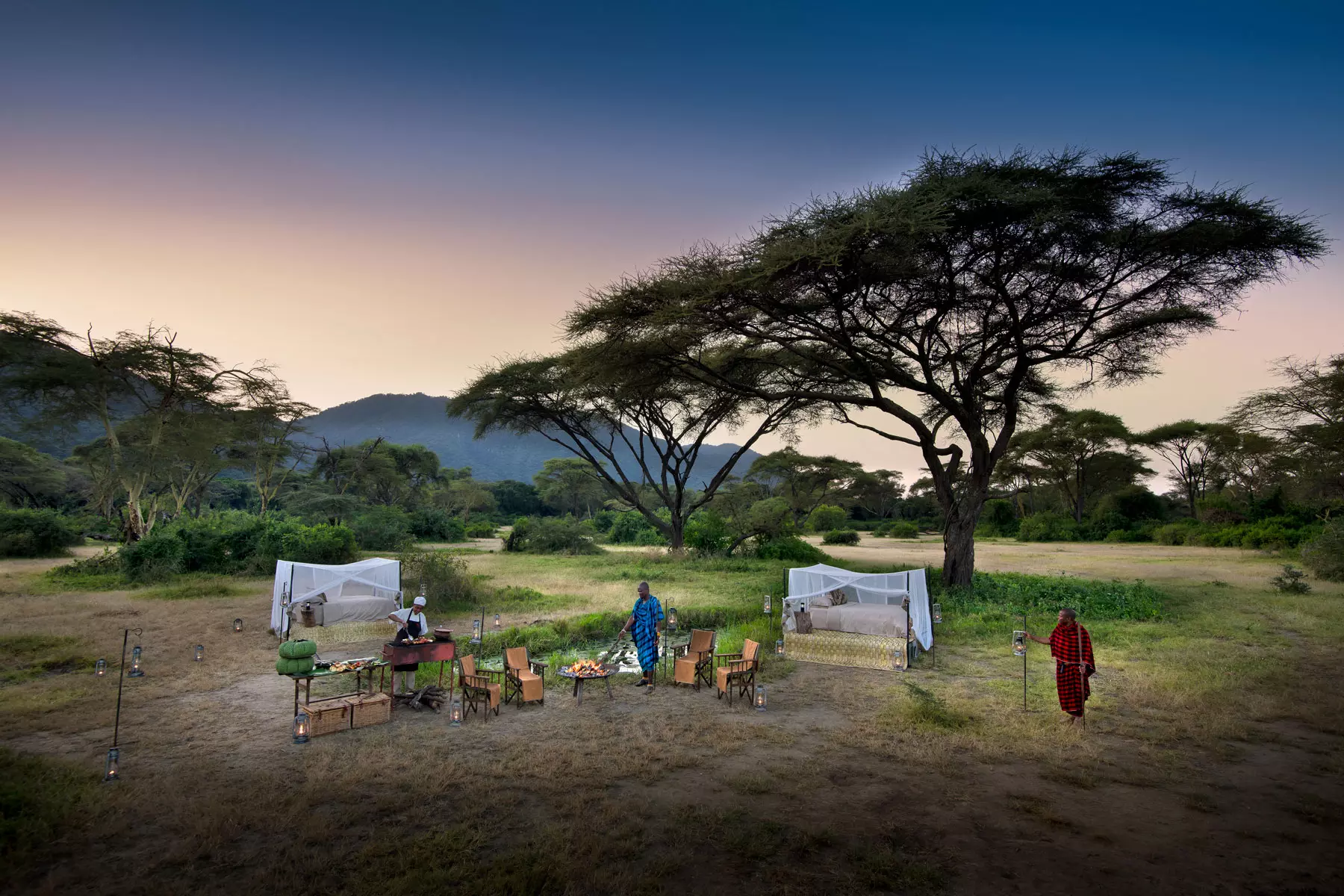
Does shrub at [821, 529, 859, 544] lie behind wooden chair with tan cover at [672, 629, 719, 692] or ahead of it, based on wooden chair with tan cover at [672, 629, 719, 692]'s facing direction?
behind

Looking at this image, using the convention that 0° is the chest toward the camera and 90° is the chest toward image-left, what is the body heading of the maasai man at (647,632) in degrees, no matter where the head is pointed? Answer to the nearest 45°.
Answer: approximately 45°

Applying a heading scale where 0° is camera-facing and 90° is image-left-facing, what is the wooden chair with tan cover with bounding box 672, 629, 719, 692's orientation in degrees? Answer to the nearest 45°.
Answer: approximately 45°

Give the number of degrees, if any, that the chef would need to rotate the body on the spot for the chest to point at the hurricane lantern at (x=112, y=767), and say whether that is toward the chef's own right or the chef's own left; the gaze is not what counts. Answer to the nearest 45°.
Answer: approximately 45° to the chef's own right

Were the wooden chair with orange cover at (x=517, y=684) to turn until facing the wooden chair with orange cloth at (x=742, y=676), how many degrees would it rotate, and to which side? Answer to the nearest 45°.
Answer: approximately 45° to its left

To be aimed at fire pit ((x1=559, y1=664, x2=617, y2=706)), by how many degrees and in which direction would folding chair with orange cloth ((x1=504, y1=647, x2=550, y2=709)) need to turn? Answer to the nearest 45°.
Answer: approximately 45° to its left

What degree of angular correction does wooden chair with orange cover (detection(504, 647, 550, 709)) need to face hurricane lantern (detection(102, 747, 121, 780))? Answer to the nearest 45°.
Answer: approximately 90° to its right

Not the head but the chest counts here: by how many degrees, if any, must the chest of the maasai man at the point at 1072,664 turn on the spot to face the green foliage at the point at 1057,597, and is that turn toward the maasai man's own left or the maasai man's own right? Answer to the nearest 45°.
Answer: approximately 135° to the maasai man's own right

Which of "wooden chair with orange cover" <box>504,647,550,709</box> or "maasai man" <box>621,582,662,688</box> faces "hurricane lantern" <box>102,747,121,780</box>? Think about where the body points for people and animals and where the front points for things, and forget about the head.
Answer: the maasai man

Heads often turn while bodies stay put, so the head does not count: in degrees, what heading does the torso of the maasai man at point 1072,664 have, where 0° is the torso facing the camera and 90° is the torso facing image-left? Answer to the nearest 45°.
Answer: approximately 45°
